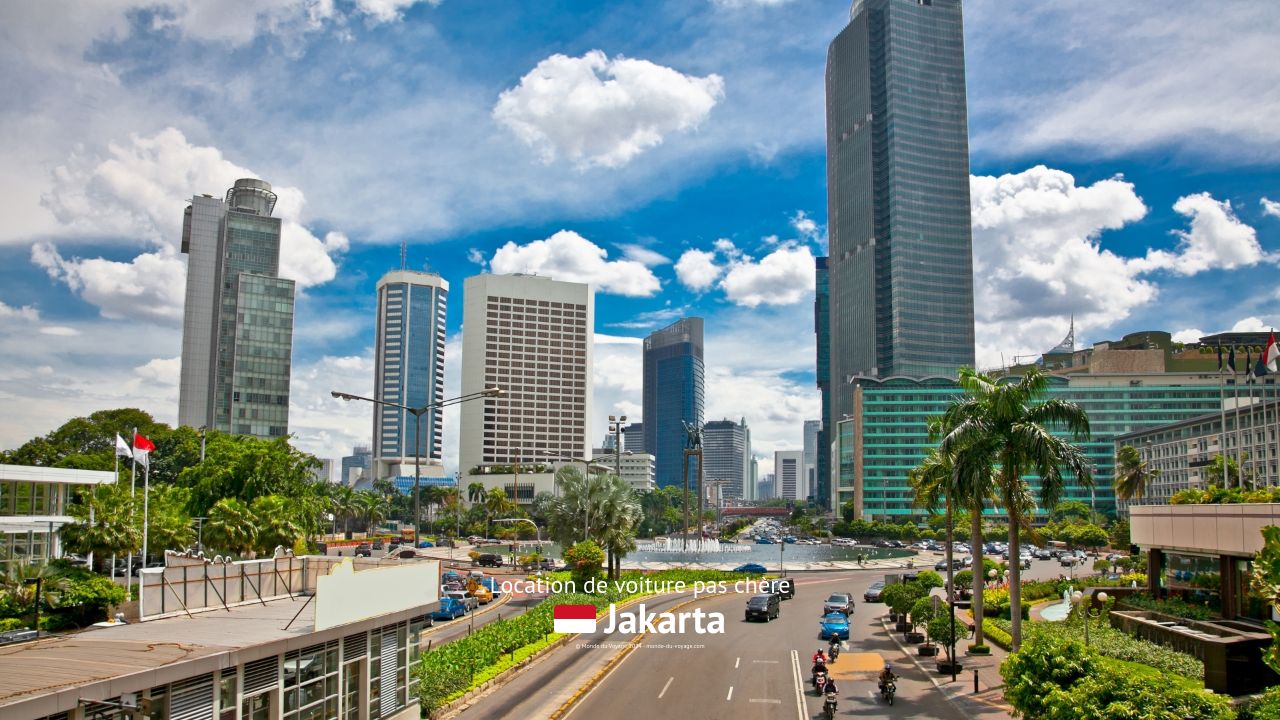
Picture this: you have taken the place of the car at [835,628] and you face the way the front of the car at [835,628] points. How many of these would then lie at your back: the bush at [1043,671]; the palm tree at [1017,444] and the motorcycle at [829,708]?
0

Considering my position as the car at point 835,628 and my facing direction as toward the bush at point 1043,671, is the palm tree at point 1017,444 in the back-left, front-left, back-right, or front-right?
front-left

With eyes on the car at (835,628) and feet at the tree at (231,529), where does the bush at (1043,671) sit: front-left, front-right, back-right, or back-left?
front-right

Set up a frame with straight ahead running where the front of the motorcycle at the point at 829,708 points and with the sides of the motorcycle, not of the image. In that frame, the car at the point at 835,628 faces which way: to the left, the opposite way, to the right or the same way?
the same way

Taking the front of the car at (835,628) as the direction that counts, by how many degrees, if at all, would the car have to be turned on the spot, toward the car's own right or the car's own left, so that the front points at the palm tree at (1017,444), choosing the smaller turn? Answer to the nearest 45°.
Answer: approximately 45° to the car's own left

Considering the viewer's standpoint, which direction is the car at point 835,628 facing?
facing the viewer

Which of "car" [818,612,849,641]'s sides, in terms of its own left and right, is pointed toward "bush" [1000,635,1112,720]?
front

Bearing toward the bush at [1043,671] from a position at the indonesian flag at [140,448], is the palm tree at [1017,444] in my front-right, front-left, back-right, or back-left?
front-left

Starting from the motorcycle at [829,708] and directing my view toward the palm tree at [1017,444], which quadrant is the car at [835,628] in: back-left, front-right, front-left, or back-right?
front-left

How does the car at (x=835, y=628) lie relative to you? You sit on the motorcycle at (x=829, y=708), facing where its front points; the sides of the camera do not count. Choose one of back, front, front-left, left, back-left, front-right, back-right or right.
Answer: back

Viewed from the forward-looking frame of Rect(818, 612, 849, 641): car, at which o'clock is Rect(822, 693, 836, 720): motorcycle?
The motorcycle is roughly at 12 o'clock from the car.

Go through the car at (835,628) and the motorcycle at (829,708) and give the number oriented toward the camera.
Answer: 2

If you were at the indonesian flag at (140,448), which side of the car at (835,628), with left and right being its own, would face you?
right
